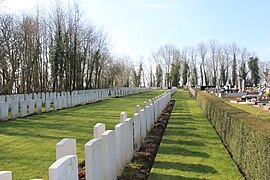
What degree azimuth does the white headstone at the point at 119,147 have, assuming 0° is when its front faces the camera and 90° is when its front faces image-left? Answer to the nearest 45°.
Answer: approximately 270°

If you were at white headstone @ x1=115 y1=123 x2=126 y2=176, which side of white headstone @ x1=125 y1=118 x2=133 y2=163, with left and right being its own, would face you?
right

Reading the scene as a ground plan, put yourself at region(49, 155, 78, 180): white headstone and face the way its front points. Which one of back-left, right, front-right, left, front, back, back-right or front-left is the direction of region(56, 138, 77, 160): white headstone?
back-left

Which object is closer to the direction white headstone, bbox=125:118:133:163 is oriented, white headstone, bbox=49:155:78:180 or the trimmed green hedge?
the trimmed green hedge

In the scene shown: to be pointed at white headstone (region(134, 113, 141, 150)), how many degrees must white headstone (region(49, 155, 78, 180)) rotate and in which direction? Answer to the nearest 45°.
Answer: approximately 135° to its left

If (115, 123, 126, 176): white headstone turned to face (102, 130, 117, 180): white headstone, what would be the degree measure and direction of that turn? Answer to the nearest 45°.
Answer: approximately 90° to its right

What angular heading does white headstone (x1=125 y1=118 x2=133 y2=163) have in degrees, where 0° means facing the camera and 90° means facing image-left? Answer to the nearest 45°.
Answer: approximately 270°

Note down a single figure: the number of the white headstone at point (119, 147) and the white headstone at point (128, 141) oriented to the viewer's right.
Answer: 2

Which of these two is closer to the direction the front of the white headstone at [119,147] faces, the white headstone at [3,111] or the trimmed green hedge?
the trimmed green hedge

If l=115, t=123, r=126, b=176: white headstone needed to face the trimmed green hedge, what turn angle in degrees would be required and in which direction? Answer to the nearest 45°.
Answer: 0° — it already faces it
